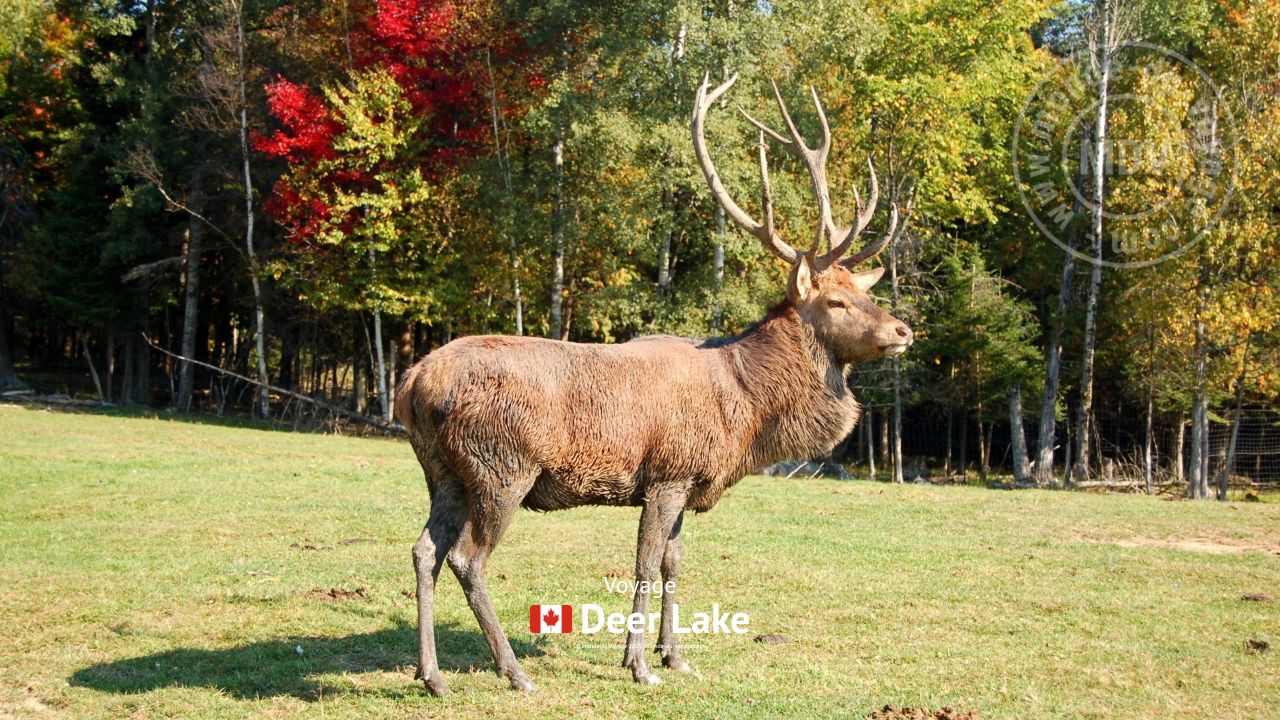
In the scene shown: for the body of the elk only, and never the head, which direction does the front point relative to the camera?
to the viewer's right
